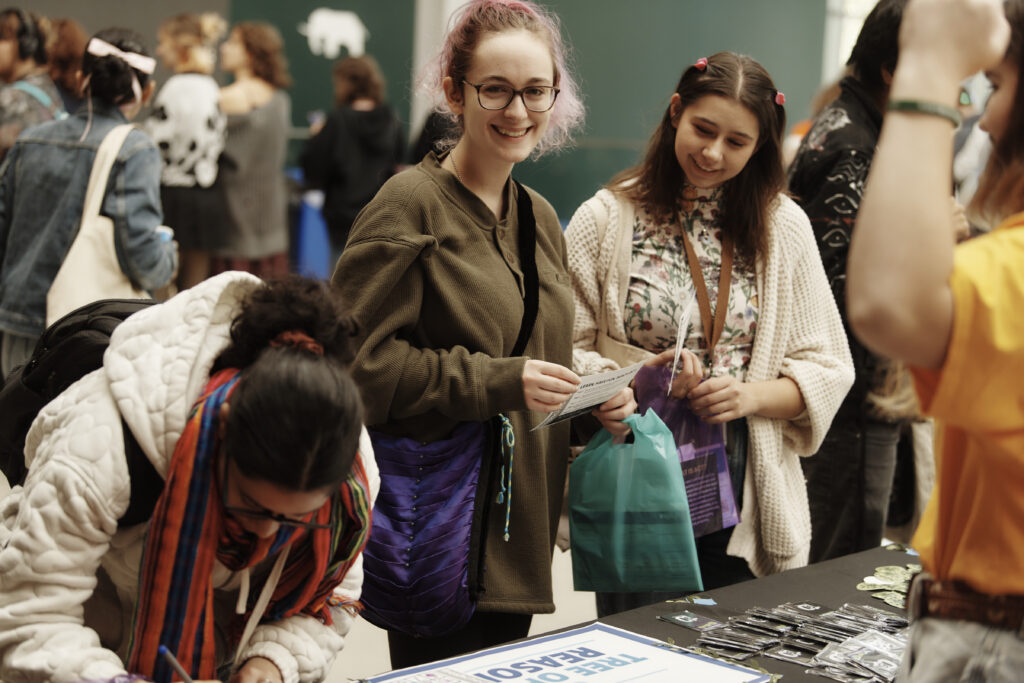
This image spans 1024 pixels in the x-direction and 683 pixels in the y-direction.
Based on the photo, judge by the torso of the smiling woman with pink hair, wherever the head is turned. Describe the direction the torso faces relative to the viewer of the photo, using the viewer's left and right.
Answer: facing the viewer and to the right of the viewer

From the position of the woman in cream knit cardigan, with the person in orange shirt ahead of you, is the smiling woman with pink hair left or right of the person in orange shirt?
right

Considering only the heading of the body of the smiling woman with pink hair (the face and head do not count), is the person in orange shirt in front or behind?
in front

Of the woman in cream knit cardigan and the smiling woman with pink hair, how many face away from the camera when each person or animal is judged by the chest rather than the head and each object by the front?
0

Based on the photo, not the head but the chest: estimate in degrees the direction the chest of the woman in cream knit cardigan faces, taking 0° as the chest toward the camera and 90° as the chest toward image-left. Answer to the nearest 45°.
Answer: approximately 0°

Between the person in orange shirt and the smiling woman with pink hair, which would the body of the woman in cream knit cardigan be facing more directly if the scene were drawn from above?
the person in orange shirt

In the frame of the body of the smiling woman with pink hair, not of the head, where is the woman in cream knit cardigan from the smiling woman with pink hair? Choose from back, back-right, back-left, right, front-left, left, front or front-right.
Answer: left

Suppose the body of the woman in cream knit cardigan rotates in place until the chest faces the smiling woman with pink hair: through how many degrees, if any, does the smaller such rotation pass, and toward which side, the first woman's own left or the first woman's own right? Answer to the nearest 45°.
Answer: approximately 45° to the first woman's own right

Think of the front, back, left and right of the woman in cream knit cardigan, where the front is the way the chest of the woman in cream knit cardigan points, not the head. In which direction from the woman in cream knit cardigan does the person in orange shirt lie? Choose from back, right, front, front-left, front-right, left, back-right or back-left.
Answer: front

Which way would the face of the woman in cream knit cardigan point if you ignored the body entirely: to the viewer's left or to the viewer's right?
to the viewer's left
